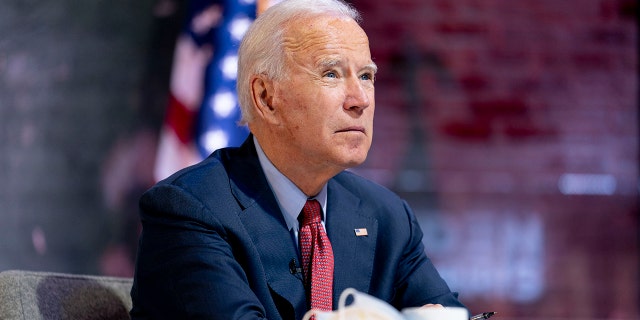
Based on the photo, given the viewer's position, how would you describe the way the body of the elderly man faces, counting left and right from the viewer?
facing the viewer and to the right of the viewer

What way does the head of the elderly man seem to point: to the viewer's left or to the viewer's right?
to the viewer's right
